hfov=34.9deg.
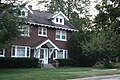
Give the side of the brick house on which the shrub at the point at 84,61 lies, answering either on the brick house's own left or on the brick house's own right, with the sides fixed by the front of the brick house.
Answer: on the brick house's own left

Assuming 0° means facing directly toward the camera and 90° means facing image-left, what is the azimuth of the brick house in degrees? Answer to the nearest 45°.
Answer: approximately 315°

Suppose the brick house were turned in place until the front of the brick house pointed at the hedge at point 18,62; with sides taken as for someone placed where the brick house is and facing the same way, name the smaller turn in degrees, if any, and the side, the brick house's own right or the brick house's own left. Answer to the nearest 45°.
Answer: approximately 90° to the brick house's own right

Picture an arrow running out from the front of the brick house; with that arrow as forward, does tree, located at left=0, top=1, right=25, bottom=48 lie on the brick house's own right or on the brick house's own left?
on the brick house's own right
